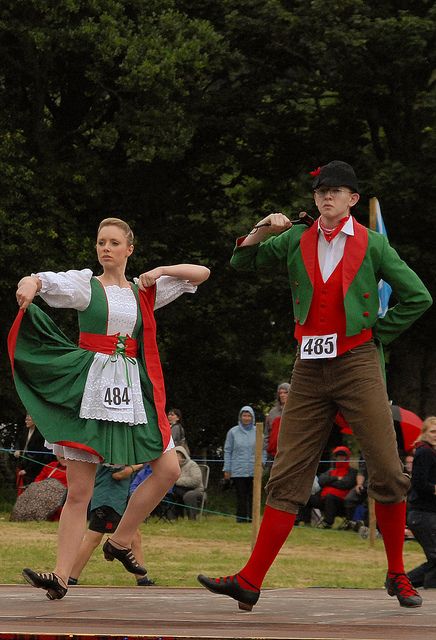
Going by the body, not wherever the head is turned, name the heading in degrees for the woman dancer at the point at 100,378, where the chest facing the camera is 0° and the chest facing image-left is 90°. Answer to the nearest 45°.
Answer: approximately 0°

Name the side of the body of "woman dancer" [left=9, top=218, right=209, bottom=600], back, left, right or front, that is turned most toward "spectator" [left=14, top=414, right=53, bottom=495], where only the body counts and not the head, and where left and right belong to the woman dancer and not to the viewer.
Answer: back

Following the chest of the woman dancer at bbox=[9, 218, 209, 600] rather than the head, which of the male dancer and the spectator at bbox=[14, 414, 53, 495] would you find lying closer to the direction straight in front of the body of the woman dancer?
the male dancer

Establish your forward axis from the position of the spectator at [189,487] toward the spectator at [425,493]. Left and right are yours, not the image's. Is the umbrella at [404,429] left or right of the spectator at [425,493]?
left
